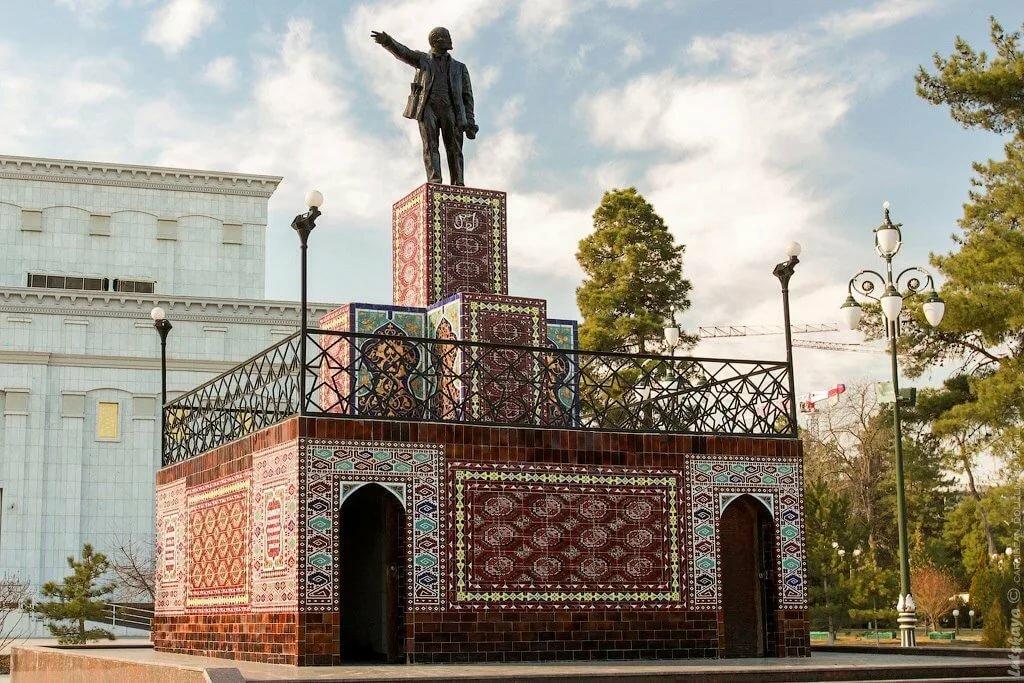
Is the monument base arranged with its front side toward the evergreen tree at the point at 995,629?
no

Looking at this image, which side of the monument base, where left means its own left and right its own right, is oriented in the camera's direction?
front

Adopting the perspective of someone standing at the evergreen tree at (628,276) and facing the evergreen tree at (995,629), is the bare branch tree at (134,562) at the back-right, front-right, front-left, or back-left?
back-right

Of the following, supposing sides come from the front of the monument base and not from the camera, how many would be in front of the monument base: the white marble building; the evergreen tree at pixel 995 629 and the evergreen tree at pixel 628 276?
0

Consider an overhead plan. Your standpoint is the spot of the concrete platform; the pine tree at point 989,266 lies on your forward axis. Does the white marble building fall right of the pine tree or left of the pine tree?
left

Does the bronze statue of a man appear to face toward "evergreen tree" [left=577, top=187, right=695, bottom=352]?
no

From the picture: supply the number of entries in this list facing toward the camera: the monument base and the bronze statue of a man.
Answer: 2

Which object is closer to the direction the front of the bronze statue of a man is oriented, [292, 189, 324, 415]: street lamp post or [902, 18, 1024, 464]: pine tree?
the street lamp post

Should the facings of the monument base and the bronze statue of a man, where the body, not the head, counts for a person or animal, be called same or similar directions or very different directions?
same or similar directions

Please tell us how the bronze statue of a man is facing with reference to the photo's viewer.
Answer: facing the viewer
